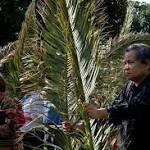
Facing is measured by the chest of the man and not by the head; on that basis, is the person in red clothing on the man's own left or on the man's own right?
on the man's own right
